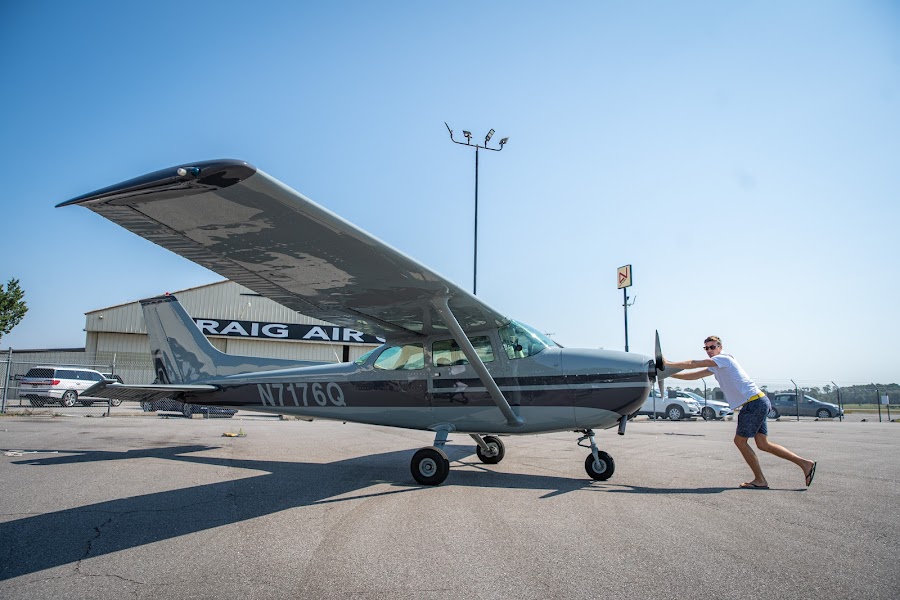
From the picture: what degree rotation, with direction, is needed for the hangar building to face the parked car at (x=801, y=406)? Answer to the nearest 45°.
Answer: approximately 45° to its left

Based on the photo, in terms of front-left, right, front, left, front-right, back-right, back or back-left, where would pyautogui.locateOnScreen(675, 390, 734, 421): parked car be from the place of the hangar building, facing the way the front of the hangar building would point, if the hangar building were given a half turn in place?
back-right

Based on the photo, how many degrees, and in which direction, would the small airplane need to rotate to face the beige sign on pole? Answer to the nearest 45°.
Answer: approximately 90° to its left

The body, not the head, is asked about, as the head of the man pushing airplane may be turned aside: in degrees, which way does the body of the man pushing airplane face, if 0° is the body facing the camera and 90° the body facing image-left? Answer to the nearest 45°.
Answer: approximately 90°

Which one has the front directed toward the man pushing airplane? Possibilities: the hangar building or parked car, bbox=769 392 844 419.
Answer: the hangar building

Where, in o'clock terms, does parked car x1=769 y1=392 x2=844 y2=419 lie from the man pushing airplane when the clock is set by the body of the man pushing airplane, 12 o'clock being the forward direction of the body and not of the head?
The parked car is roughly at 3 o'clock from the man pushing airplane.

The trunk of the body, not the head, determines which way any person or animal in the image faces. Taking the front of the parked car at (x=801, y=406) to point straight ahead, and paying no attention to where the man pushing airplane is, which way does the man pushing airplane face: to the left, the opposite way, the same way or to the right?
the opposite way

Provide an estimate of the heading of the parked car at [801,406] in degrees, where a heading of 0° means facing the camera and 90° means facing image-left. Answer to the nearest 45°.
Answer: approximately 270°

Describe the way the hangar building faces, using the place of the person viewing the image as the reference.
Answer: facing the viewer

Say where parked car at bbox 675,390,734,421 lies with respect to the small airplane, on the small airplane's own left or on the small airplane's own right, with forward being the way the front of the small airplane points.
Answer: on the small airplane's own left

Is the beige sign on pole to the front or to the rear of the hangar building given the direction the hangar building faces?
to the front

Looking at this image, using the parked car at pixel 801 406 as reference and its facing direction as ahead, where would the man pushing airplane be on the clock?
The man pushing airplane is roughly at 3 o'clock from the parked car.

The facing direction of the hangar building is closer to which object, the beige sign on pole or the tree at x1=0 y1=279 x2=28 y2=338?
the beige sign on pole

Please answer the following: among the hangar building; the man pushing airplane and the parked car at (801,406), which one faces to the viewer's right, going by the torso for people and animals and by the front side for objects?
the parked car

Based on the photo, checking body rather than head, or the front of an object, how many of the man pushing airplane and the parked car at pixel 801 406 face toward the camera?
0
